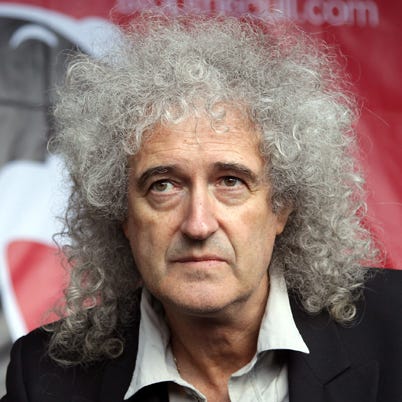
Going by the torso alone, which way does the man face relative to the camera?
toward the camera

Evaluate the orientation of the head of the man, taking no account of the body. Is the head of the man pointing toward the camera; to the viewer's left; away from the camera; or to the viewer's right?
toward the camera
